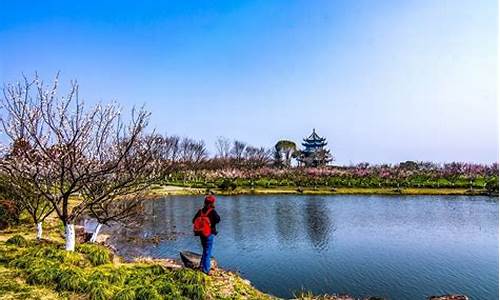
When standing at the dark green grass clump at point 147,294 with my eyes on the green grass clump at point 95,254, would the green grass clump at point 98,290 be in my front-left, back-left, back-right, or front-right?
front-left

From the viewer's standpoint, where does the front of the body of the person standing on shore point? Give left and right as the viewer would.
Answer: facing away from the viewer and to the right of the viewer

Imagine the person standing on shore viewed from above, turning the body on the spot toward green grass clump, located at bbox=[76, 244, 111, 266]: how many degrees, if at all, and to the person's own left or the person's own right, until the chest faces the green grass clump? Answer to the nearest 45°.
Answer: approximately 90° to the person's own left

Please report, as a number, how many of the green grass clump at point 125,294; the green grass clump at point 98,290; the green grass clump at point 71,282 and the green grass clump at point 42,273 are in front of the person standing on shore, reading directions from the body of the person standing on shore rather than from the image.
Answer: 0

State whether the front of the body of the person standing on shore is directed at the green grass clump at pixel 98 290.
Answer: no

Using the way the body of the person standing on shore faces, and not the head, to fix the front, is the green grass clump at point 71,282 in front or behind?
behind

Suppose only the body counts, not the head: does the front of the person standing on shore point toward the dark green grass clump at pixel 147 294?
no

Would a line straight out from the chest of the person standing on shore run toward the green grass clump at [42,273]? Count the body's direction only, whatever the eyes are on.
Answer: no

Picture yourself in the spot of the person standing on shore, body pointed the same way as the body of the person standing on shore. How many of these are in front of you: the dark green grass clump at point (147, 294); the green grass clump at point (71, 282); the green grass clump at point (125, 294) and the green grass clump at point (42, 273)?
0

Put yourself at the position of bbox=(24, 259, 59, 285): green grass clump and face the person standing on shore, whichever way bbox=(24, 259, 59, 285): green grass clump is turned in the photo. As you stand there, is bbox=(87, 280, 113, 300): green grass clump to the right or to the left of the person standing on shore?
right

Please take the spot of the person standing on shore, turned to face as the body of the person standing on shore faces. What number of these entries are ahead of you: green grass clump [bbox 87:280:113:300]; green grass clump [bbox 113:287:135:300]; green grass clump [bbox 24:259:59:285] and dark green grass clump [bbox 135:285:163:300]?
0

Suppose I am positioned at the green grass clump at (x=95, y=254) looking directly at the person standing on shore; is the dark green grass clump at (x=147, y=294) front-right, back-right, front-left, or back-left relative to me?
front-right

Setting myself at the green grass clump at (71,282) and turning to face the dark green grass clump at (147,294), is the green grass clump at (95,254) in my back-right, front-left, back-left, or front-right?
back-left

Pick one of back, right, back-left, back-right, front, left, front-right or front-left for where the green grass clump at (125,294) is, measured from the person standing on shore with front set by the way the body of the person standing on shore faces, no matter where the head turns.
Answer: back
